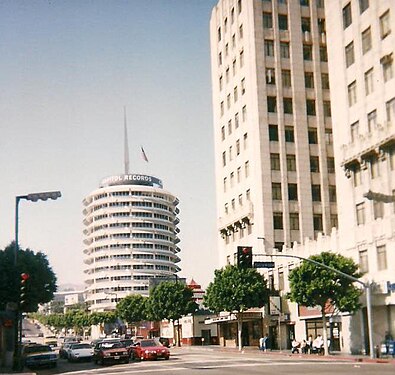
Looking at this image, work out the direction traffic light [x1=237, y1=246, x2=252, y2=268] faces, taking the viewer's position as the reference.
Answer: facing the viewer

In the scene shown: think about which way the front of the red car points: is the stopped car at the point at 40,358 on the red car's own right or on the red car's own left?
on the red car's own right

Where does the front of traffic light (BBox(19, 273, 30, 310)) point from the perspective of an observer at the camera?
facing the viewer and to the right of the viewer

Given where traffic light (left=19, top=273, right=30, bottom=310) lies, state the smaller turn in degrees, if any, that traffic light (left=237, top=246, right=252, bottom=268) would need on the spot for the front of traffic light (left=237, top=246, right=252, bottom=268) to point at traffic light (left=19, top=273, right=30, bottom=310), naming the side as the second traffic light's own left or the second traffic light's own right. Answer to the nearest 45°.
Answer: approximately 90° to the second traffic light's own right

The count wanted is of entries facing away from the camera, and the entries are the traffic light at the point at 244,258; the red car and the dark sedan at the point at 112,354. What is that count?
0

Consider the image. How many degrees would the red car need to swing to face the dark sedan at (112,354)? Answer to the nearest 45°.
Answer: approximately 90° to its right

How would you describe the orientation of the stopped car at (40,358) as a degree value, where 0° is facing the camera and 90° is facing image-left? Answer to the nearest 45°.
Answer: approximately 315°

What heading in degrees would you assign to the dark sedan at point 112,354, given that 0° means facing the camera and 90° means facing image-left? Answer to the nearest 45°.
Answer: approximately 315°
